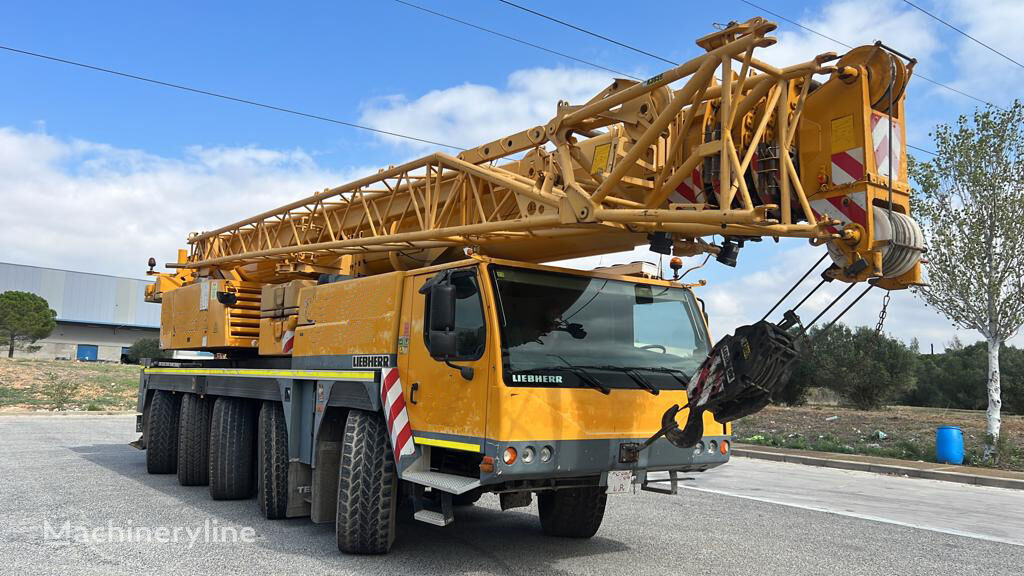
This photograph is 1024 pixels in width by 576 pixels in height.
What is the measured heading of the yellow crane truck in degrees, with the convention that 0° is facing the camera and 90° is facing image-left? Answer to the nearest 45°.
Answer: approximately 315°

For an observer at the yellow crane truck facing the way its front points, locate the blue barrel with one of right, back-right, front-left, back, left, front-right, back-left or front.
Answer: left

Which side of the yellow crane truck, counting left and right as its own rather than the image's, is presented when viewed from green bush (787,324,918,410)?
left

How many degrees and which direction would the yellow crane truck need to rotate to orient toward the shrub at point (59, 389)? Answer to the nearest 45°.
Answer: approximately 180°

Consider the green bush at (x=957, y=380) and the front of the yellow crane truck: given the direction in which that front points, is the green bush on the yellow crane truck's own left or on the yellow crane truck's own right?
on the yellow crane truck's own left
